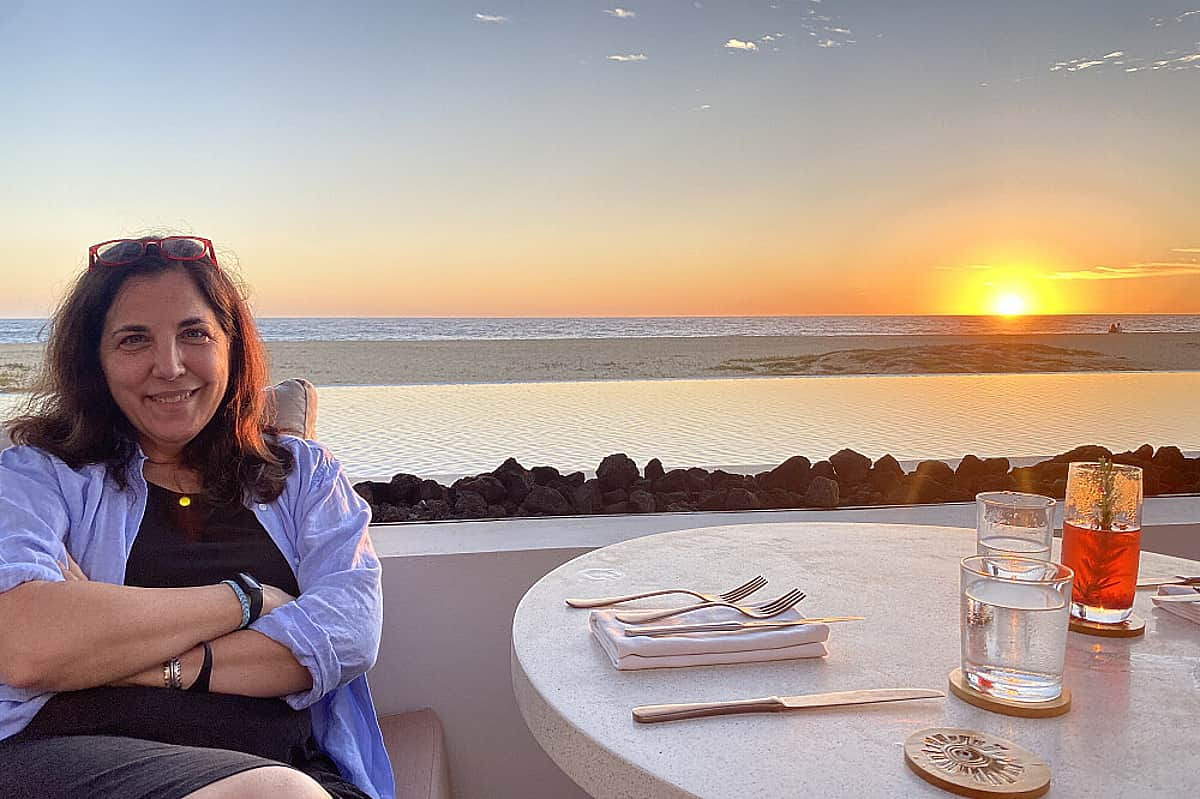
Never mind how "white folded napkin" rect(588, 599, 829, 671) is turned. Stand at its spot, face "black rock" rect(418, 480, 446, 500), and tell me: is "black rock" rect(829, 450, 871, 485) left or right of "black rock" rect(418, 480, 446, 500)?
right

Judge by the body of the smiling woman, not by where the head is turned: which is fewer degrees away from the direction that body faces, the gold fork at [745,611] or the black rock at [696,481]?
the gold fork

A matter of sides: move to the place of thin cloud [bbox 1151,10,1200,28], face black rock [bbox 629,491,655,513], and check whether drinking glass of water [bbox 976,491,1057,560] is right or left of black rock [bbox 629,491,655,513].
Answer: left

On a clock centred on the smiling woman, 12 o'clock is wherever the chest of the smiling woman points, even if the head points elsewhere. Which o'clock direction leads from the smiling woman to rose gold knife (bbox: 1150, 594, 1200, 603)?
The rose gold knife is roughly at 10 o'clock from the smiling woman.

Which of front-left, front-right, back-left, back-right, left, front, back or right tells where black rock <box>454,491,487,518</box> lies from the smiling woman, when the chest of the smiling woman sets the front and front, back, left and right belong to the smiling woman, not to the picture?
back-left

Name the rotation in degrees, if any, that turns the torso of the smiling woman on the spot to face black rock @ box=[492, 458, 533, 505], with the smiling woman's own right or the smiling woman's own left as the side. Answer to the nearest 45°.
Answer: approximately 135° to the smiling woman's own left

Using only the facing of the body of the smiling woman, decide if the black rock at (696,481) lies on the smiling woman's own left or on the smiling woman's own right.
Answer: on the smiling woman's own left

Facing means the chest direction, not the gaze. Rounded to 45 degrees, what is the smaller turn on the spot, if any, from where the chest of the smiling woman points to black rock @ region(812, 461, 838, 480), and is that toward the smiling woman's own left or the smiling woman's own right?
approximately 135° to the smiling woman's own left

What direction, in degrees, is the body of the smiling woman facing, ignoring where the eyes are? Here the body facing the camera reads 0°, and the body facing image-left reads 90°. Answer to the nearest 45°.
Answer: approximately 0°

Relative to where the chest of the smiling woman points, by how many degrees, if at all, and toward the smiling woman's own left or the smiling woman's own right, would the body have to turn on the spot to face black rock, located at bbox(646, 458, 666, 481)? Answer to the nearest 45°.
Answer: approximately 135° to the smiling woman's own left

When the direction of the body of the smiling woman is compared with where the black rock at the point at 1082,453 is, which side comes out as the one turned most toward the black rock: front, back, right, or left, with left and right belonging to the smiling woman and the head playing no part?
left

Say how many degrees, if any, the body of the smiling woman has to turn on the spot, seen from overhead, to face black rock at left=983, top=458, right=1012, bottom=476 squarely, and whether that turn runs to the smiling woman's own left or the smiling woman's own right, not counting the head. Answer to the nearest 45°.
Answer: approximately 90° to the smiling woman's own left
